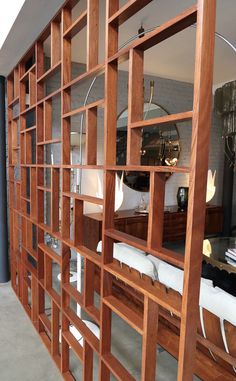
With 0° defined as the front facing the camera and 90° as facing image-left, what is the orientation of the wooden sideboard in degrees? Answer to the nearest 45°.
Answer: approximately 315°

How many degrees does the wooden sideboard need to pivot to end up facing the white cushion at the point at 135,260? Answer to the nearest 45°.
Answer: approximately 45° to its right
